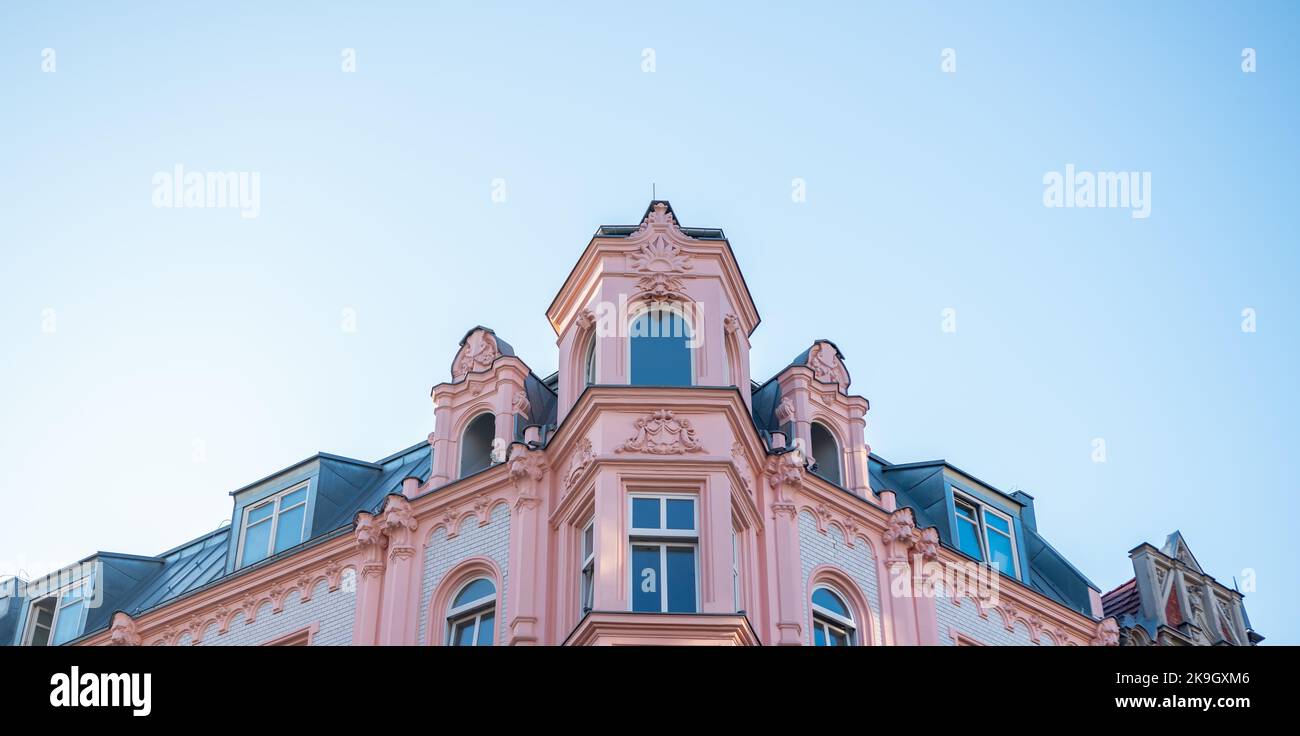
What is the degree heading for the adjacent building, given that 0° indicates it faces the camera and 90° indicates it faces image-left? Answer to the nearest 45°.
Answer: approximately 315°

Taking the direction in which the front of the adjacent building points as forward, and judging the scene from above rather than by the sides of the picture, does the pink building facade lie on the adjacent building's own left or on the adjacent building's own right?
on the adjacent building's own right
